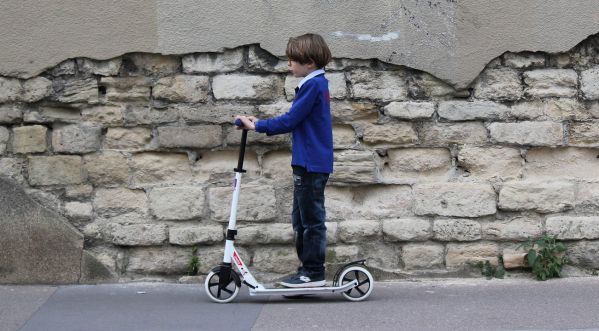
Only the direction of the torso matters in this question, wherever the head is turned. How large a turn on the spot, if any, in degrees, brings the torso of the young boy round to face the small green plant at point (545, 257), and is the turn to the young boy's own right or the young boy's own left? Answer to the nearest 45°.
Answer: approximately 180°

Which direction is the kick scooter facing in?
to the viewer's left

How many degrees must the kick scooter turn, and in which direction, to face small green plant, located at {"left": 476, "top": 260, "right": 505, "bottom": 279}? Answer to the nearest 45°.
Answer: approximately 180°

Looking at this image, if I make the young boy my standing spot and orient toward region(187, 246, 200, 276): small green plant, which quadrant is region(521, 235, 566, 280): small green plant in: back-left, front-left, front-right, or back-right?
back-right

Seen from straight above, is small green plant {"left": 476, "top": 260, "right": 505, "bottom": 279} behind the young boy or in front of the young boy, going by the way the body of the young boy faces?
behind

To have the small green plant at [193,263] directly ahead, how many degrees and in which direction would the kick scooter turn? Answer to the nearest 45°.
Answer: approximately 45° to its right

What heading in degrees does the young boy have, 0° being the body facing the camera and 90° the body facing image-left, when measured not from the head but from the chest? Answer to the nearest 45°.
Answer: approximately 90°

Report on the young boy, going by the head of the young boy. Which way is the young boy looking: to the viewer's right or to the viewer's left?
to the viewer's left
